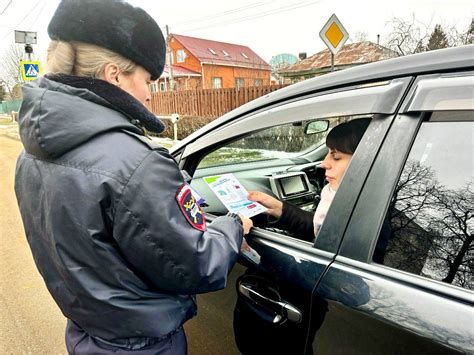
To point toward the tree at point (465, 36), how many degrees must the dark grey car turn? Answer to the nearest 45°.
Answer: approximately 45° to its right

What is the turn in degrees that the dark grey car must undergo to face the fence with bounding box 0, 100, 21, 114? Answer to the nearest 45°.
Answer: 0° — it already faces it

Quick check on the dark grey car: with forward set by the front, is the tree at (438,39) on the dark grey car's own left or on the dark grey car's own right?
on the dark grey car's own right

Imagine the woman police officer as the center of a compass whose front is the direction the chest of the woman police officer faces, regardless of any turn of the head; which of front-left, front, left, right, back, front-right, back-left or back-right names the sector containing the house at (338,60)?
front

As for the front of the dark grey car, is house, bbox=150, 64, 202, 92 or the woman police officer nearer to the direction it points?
the house

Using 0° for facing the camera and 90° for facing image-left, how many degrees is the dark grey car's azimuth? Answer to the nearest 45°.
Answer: approximately 135°

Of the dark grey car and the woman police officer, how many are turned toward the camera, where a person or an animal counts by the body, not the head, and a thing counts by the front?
0

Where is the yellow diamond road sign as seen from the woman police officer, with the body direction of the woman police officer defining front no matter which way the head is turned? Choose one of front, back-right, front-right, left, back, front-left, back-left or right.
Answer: front

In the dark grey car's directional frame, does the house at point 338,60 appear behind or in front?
in front

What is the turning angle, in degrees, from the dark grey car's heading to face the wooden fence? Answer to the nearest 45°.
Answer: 0° — it already faces it

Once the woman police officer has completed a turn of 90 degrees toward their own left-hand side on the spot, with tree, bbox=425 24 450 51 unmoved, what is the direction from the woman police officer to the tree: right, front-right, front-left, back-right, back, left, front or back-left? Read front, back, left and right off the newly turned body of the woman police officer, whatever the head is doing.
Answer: right

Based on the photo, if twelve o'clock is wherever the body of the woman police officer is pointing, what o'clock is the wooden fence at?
The wooden fence is roughly at 11 o'clock from the woman police officer.

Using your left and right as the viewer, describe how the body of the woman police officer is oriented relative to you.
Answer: facing away from the viewer and to the right of the viewer
